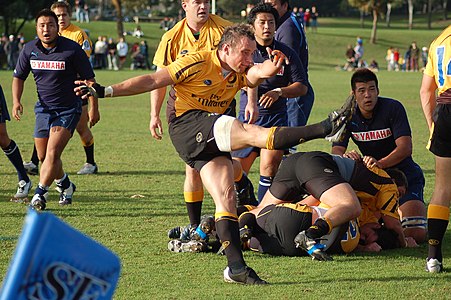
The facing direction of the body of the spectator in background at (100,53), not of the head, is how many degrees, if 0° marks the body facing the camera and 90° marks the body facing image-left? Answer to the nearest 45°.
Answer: approximately 0°

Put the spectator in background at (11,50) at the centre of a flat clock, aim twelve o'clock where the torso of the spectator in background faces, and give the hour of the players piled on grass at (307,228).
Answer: The players piled on grass is roughly at 12 o'clock from the spectator in background.

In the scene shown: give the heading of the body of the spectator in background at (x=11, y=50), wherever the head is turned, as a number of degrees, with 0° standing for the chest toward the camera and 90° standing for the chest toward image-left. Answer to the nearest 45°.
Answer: approximately 0°

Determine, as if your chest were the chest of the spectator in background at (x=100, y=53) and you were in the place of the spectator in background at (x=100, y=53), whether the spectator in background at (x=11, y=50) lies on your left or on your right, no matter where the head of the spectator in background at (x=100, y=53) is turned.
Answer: on your right

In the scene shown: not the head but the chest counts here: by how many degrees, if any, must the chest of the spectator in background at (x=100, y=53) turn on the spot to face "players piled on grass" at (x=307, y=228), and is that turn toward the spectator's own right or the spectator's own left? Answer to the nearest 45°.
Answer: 0° — they already face them

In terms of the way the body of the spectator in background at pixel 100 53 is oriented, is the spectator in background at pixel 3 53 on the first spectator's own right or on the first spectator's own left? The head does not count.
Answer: on the first spectator's own right

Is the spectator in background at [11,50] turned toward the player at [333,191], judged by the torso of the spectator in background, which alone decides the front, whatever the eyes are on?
yes

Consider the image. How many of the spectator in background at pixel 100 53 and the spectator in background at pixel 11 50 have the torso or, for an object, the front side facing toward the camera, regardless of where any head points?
2

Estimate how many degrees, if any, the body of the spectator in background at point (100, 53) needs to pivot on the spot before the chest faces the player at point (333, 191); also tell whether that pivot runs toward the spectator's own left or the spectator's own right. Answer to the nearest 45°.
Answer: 0° — they already face them

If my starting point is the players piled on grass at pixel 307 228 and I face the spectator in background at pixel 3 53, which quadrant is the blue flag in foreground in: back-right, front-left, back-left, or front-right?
back-left
